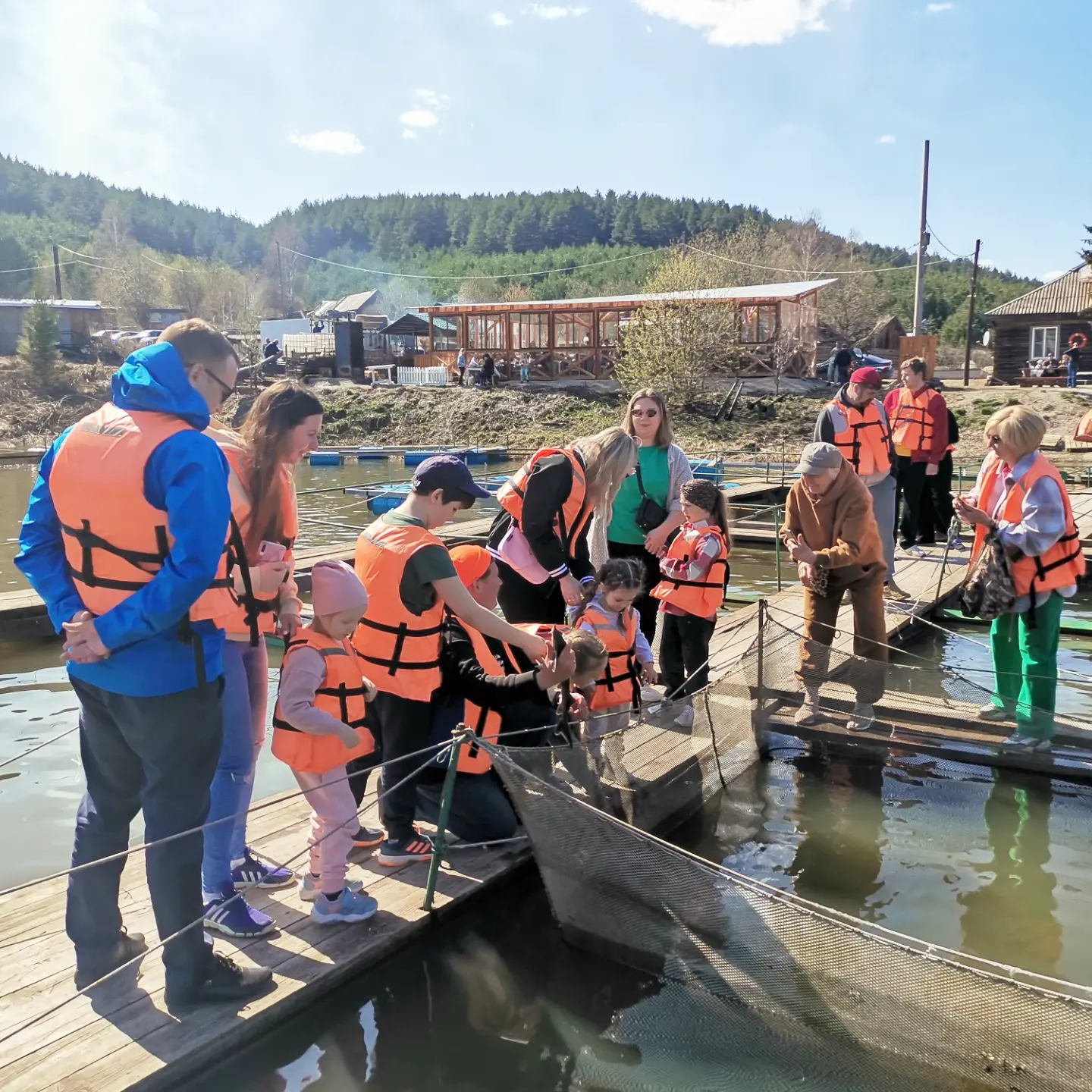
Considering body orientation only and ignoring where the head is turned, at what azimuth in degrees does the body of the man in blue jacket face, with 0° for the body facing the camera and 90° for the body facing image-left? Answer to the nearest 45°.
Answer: approximately 225°

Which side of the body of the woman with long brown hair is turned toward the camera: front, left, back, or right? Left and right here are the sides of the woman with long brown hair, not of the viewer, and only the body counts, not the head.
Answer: right

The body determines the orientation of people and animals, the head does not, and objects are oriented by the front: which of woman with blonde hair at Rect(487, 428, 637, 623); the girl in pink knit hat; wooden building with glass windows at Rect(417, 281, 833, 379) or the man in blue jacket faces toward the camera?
the wooden building with glass windows

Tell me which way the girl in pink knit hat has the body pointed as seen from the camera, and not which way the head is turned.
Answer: to the viewer's right

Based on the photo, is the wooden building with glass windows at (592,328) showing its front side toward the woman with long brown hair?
yes

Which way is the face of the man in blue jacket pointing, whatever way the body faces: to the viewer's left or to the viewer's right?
to the viewer's right

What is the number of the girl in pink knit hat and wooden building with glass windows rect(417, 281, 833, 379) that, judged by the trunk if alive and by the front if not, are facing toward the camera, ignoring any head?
1

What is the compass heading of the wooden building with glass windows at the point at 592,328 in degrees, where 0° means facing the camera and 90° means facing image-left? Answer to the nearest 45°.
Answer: approximately 0°

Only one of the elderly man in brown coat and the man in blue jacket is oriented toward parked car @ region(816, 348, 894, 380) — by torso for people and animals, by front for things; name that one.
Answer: the man in blue jacket
